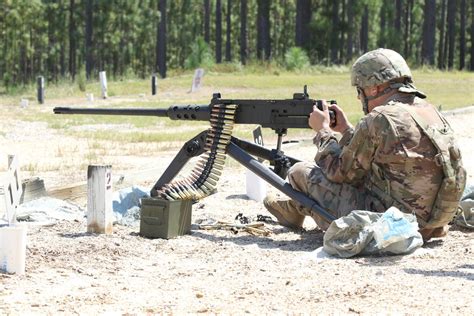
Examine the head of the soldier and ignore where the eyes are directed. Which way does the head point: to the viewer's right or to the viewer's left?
to the viewer's left

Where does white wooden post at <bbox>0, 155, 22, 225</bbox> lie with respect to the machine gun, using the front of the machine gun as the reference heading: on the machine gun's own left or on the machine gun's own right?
on the machine gun's own left

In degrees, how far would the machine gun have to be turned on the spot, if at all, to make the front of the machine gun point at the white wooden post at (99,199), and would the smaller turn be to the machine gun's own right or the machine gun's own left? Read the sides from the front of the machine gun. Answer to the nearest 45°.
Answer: approximately 45° to the machine gun's own left

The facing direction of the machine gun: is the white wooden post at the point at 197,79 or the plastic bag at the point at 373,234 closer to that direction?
the white wooden post

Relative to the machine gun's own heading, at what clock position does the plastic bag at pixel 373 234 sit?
The plastic bag is roughly at 8 o'clock from the machine gun.

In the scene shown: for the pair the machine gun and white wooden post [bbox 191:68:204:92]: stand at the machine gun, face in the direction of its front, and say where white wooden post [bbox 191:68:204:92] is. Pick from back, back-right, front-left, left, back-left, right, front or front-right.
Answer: right

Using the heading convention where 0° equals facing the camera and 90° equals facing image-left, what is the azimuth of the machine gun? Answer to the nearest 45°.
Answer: approximately 90°

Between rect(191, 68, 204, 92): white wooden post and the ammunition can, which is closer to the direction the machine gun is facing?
the ammunition can

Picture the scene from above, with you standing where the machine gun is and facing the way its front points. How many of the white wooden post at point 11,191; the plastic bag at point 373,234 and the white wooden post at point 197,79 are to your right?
1
